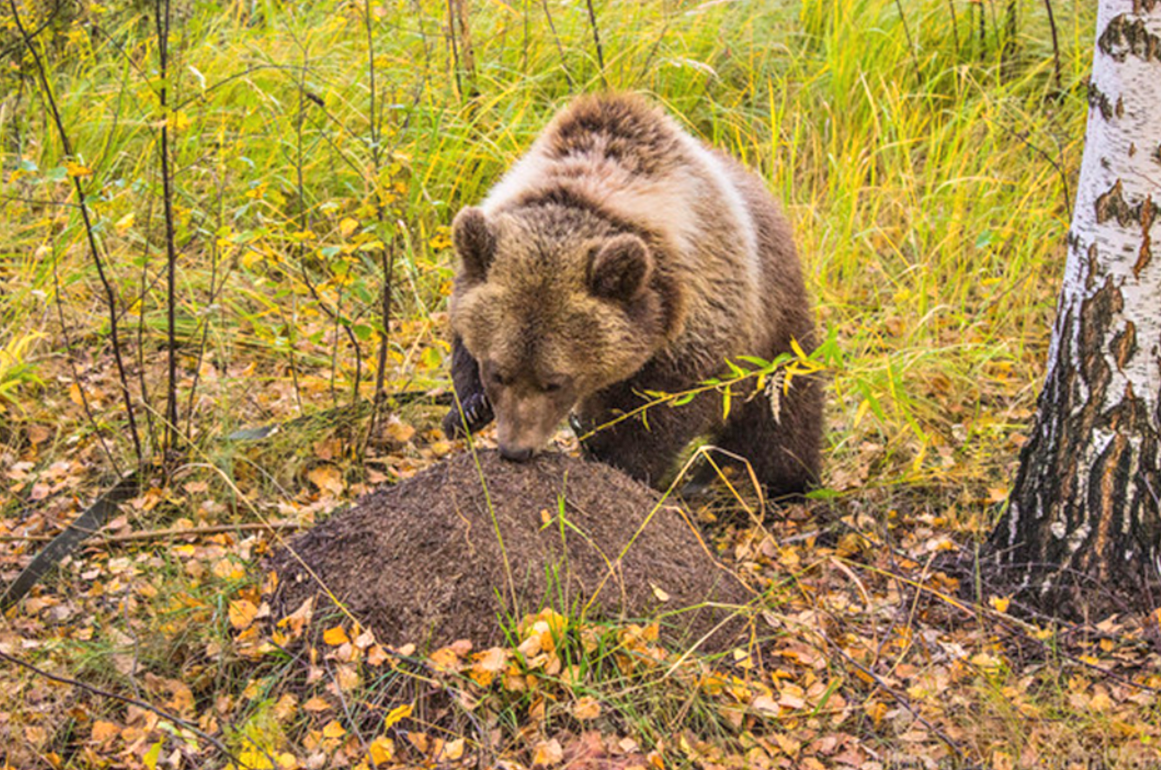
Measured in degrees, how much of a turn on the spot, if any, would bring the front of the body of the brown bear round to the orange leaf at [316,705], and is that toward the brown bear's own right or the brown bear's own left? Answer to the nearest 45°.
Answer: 0° — it already faces it

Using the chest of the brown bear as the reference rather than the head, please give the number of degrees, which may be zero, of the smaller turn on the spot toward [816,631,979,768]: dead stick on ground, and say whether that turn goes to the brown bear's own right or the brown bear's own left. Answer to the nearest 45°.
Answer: approximately 90° to the brown bear's own left

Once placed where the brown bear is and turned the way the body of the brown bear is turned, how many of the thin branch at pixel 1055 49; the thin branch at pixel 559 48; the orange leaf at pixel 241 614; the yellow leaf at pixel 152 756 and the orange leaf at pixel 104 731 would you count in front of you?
3

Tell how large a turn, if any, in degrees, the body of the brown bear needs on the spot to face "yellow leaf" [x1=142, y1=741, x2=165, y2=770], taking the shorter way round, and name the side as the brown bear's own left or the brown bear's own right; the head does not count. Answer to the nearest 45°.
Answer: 0° — it already faces it

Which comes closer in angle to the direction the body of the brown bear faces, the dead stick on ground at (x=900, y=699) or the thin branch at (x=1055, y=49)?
the dead stick on ground

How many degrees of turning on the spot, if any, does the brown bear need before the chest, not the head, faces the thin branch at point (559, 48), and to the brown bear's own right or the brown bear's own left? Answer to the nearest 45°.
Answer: approximately 135° to the brown bear's own right

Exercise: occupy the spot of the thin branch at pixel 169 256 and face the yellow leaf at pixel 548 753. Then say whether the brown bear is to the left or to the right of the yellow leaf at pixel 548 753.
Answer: left

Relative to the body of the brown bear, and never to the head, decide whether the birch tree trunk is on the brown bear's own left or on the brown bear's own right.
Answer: on the brown bear's own left

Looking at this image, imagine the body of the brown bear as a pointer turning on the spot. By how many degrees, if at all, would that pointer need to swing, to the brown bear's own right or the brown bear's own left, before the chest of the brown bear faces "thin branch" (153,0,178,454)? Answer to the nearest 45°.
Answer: approximately 45° to the brown bear's own right

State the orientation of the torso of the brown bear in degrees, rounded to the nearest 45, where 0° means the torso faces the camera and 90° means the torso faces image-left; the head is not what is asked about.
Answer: approximately 45°
